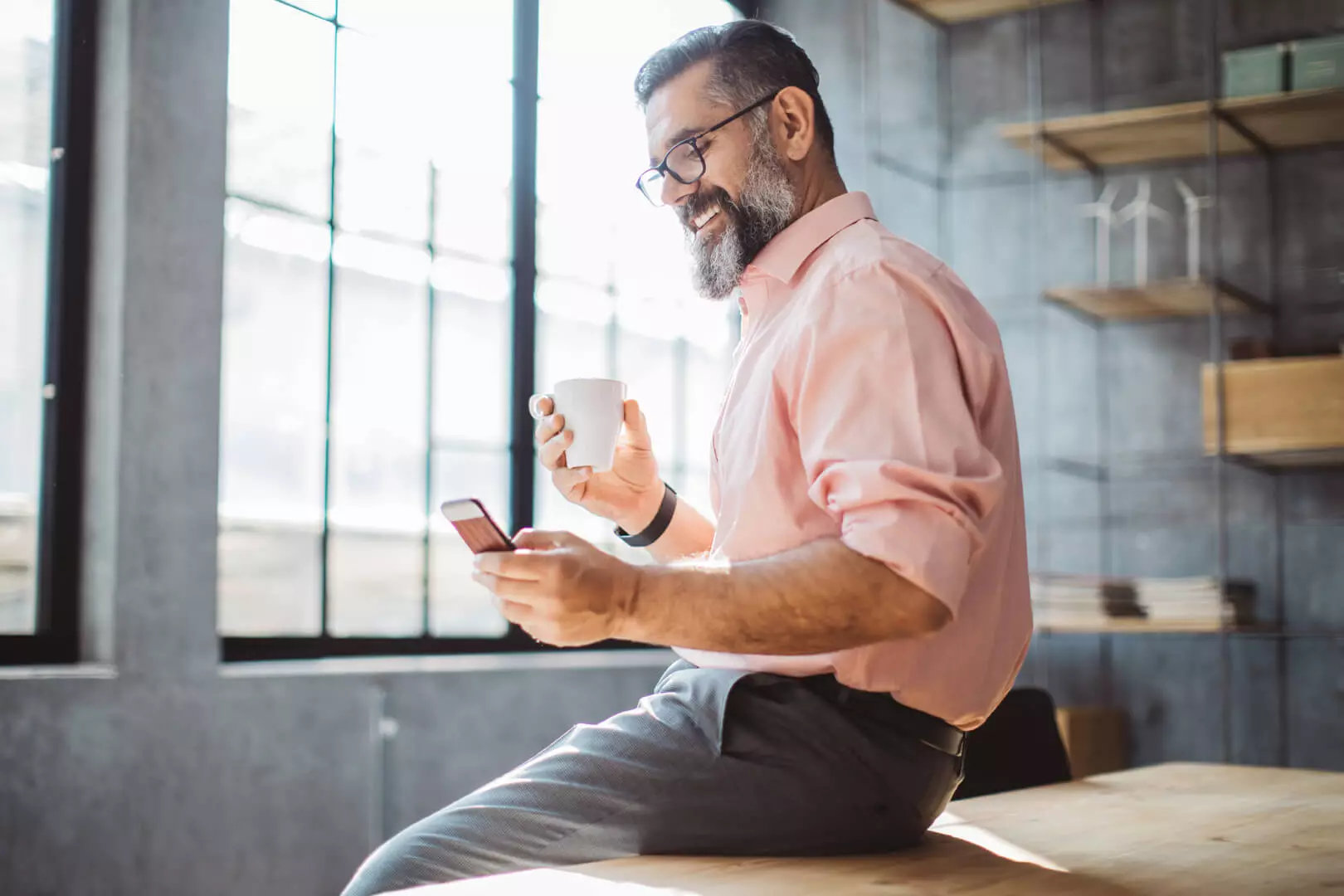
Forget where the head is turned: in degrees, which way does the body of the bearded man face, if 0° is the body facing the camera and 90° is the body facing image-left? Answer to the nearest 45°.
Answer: approximately 90°

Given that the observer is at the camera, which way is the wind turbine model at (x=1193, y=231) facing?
facing the viewer

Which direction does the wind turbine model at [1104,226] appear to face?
toward the camera

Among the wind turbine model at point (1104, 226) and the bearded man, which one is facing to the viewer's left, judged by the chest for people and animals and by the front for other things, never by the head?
the bearded man

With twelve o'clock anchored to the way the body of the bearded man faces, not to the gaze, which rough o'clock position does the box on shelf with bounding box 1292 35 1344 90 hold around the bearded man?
The box on shelf is roughly at 4 o'clock from the bearded man.

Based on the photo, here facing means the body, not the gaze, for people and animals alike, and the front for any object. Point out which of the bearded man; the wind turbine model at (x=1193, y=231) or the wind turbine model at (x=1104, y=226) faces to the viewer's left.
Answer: the bearded man

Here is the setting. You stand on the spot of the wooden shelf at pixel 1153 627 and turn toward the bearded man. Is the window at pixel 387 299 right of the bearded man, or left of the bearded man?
right

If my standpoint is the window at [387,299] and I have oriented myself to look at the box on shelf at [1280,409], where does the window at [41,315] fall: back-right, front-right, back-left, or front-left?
back-right

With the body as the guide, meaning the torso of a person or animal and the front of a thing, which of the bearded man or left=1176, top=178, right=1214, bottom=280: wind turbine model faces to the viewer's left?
the bearded man
